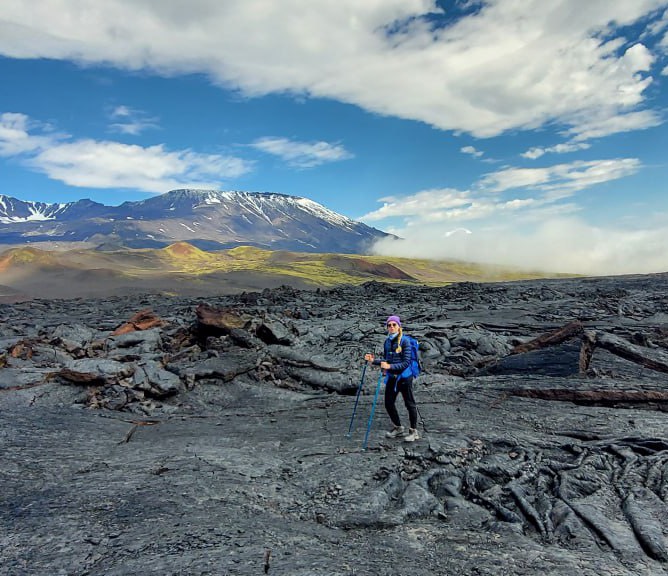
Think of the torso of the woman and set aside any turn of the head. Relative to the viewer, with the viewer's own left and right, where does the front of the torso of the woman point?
facing the viewer and to the left of the viewer
